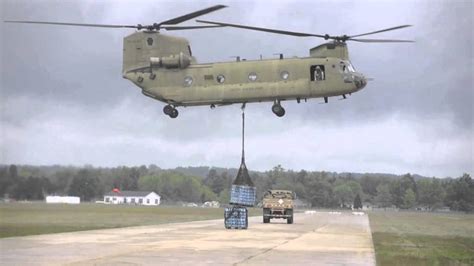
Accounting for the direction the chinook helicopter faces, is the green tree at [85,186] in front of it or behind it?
behind

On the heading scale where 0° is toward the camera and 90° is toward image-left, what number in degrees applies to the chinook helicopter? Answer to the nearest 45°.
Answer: approximately 270°
